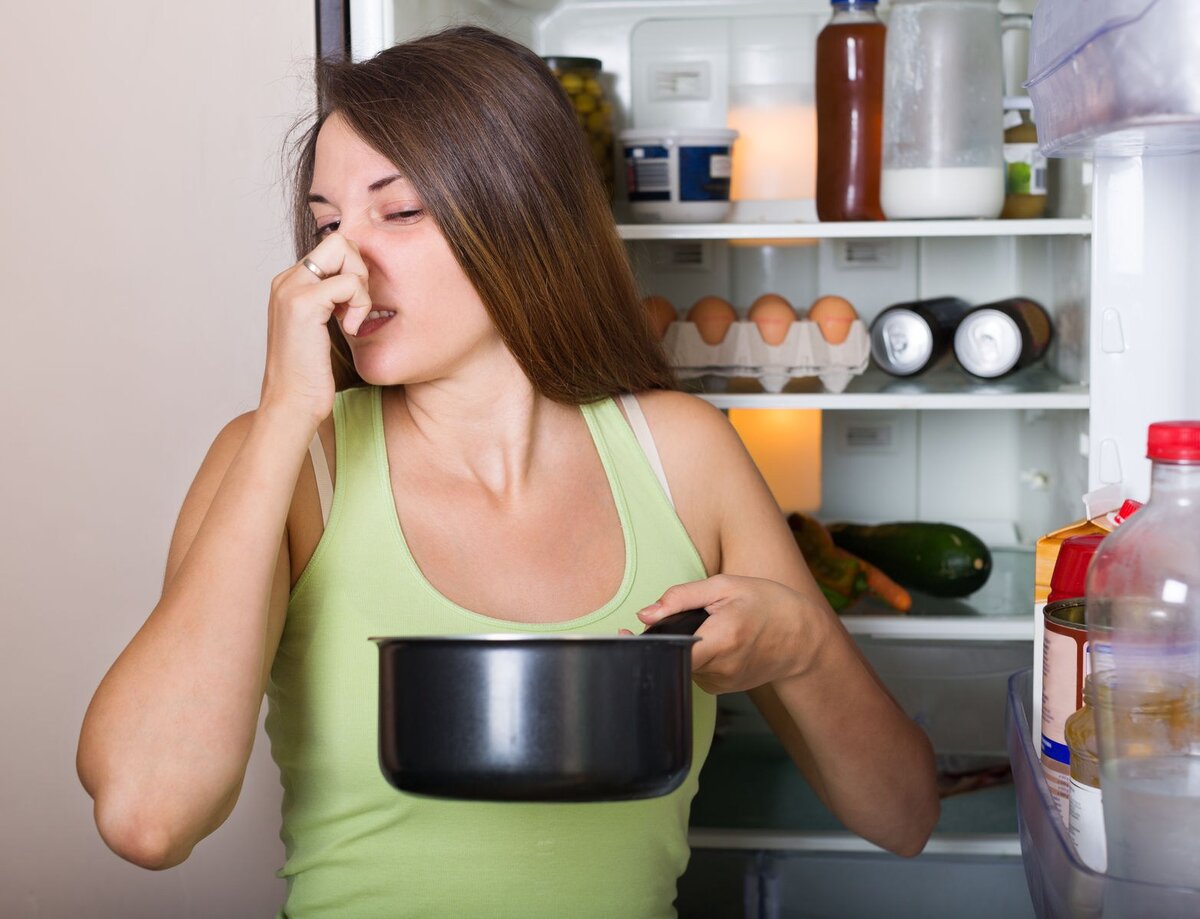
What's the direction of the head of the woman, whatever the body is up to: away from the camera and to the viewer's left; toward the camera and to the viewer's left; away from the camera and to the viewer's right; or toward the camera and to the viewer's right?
toward the camera and to the viewer's left

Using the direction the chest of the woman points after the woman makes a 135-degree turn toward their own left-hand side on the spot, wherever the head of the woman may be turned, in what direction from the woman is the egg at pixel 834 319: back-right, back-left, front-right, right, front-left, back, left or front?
front

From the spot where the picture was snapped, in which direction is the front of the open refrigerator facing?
facing the viewer

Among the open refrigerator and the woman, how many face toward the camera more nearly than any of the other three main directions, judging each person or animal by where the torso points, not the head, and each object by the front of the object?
2

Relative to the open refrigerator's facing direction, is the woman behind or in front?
in front

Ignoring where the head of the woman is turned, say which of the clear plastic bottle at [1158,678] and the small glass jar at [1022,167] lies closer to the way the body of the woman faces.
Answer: the clear plastic bottle

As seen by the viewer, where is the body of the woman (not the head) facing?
toward the camera

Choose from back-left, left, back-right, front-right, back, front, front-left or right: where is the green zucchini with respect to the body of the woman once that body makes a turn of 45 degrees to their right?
back

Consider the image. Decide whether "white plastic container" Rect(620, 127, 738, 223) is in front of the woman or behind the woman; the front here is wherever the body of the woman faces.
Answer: behind

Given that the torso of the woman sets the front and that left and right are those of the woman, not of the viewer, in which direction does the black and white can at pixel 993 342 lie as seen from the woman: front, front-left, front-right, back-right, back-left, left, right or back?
back-left
